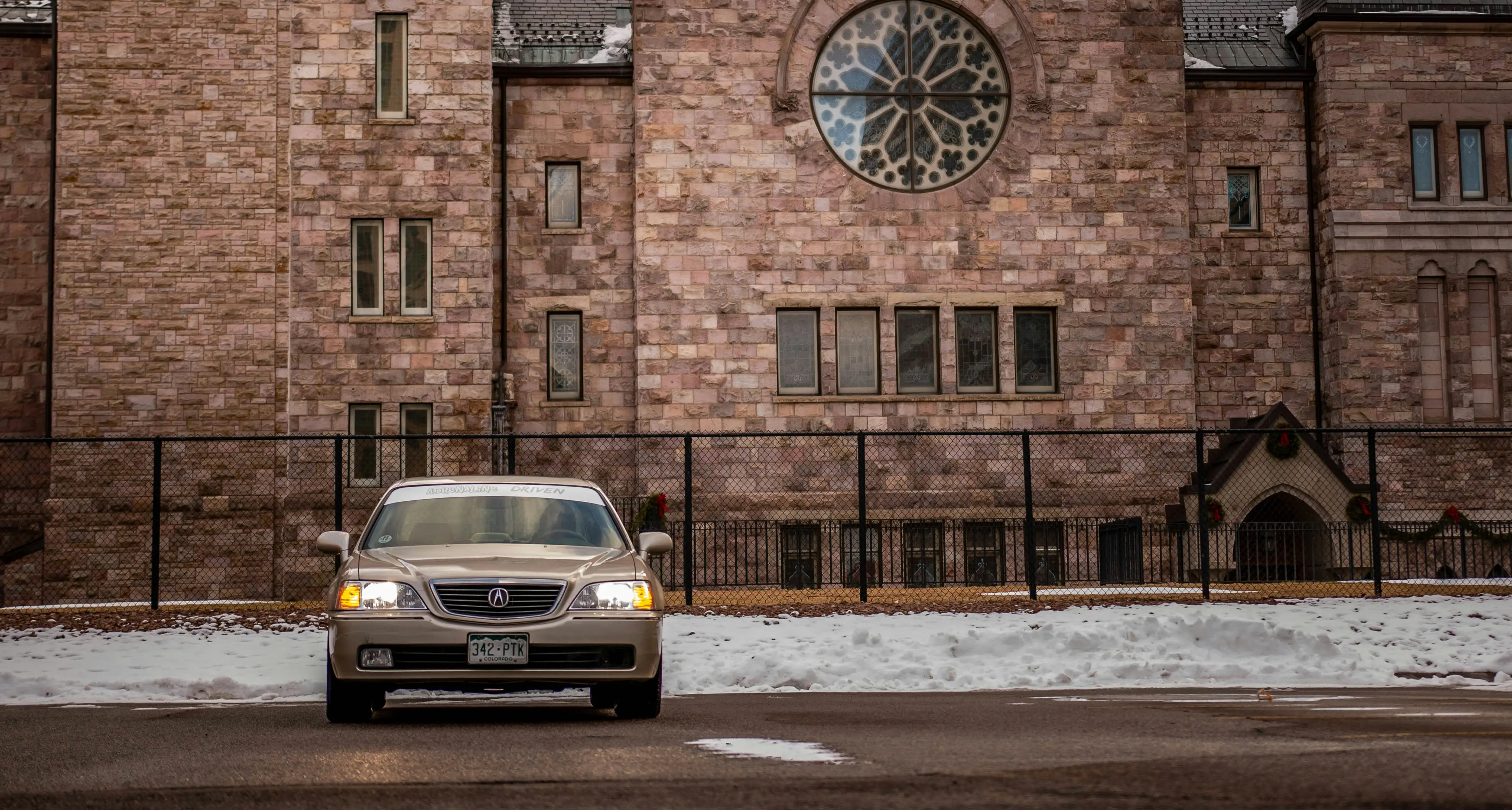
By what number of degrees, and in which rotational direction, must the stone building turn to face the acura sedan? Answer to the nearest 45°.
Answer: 0° — it already faces it

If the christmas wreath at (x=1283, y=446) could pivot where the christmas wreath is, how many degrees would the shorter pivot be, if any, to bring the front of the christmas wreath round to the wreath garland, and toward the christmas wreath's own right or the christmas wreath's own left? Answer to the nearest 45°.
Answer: approximately 135° to the christmas wreath's own left

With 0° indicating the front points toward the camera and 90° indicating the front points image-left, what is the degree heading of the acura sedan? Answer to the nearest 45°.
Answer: approximately 0°

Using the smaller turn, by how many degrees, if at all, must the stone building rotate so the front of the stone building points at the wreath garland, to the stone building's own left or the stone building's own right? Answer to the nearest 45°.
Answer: approximately 90° to the stone building's own left

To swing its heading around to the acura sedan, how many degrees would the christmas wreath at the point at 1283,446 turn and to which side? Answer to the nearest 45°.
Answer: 0° — it already faces it
